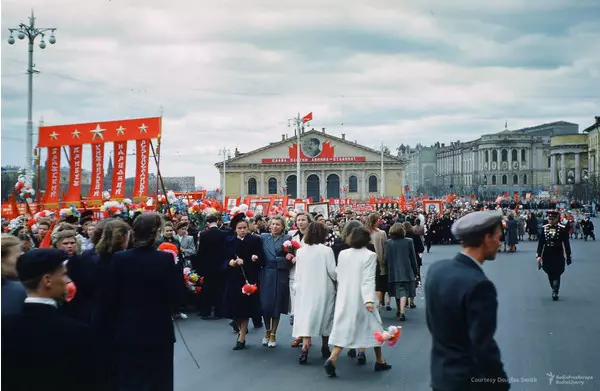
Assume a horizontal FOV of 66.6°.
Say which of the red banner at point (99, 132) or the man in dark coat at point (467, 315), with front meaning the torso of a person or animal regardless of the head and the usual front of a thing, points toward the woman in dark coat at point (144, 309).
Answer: the red banner

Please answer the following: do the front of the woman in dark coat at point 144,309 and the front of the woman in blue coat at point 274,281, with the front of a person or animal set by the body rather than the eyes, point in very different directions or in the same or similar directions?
very different directions

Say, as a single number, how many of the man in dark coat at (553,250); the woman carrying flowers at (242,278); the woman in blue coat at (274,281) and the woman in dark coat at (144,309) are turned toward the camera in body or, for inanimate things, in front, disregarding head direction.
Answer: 3

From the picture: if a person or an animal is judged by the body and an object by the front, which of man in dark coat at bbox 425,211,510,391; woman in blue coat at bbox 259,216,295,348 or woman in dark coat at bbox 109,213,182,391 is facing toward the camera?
the woman in blue coat

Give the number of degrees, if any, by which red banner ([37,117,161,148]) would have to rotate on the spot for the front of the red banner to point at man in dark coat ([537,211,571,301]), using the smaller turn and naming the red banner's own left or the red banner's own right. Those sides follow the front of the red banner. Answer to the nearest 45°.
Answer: approximately 45° to the red banner's own left

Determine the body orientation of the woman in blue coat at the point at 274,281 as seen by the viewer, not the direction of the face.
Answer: toward the camera

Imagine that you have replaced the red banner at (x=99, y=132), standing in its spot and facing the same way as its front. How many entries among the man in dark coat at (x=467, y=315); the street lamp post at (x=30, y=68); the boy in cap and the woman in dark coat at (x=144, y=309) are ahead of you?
3

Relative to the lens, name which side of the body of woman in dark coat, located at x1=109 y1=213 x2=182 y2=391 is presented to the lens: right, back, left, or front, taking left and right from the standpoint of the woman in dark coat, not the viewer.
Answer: back

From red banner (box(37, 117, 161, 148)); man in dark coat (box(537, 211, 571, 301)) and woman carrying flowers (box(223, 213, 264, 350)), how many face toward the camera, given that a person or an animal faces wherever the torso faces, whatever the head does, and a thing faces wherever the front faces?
3

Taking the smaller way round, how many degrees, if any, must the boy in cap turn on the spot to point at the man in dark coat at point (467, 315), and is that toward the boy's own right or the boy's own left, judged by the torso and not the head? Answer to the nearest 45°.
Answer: approximately 45° to the boy's own right

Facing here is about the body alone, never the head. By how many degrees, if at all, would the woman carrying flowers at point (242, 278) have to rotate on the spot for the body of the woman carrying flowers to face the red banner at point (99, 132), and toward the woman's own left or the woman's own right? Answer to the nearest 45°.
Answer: approximately 135° to the woman's own right

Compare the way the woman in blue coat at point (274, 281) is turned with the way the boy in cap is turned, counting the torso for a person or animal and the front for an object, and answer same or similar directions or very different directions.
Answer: very different directions

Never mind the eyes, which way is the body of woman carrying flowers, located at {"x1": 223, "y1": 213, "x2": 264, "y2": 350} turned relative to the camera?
toward the camera

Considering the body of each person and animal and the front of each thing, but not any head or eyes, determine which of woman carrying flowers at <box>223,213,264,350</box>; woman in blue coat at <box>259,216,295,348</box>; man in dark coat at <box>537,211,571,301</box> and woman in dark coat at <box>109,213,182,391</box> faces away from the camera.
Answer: woman in dark coat at <box>109,213,182,391</box>

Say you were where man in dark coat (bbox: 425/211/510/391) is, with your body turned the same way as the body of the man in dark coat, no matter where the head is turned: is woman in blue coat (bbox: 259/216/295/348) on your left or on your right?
on your left
